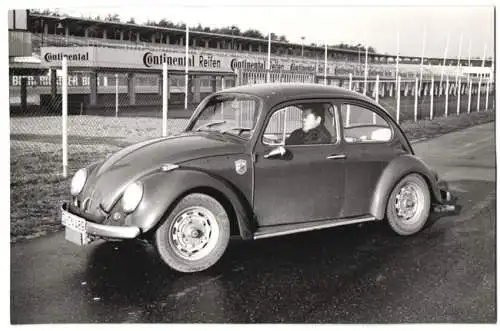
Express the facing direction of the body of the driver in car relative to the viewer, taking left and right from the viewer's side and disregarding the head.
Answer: facing the viewer and to the left of the viewer

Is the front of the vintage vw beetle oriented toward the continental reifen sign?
no

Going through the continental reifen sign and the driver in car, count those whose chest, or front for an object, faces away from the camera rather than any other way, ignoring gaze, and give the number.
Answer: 0

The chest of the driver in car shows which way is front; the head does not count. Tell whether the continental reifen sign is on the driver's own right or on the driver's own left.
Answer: on the driver's own right

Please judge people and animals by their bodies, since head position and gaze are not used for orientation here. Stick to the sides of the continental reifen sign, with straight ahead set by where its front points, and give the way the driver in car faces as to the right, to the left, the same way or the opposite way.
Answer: to the right

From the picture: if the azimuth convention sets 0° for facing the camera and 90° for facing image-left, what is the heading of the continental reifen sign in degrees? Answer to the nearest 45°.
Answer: approximately 315°

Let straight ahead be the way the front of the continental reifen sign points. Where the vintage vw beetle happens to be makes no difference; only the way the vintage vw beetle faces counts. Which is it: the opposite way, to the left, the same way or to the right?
to the right

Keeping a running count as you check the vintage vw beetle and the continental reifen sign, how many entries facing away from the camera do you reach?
0

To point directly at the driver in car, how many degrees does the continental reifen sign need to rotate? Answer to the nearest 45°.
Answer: approximately 45° to its right

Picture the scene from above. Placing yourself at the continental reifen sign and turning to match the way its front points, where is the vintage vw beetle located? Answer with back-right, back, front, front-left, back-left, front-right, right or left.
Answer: front-right
